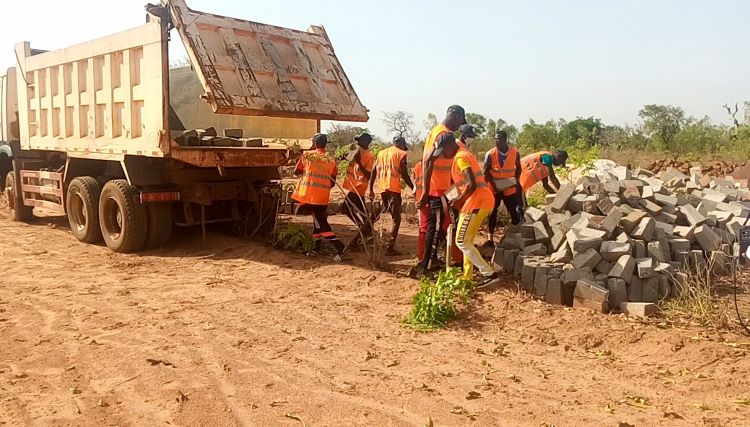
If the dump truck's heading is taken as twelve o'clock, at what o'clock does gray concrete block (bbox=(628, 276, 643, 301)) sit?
The gray concrete block is roughly at 6 o'clock from the dump truck.

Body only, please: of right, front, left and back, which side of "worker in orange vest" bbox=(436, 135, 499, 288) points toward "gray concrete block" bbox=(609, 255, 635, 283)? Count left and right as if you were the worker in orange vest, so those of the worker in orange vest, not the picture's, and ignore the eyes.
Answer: back

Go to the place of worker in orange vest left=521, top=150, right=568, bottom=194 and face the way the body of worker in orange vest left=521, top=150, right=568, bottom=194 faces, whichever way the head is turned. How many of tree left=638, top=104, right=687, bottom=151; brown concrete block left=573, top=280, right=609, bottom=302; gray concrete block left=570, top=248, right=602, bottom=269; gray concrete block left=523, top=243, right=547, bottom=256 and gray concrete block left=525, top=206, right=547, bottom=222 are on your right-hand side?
4

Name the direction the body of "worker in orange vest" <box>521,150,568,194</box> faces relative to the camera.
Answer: to the viewer's right

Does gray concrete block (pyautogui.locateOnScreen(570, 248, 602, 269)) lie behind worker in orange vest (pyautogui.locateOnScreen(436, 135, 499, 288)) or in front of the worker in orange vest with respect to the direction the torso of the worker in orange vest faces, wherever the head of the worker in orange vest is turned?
behind

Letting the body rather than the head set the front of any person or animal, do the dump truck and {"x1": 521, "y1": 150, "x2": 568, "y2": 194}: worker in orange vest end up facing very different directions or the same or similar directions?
very different directions

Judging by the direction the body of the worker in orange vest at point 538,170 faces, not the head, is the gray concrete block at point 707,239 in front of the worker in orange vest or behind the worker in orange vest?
in front

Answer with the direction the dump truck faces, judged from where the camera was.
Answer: facing away from the viewer and to the left of the viewer
